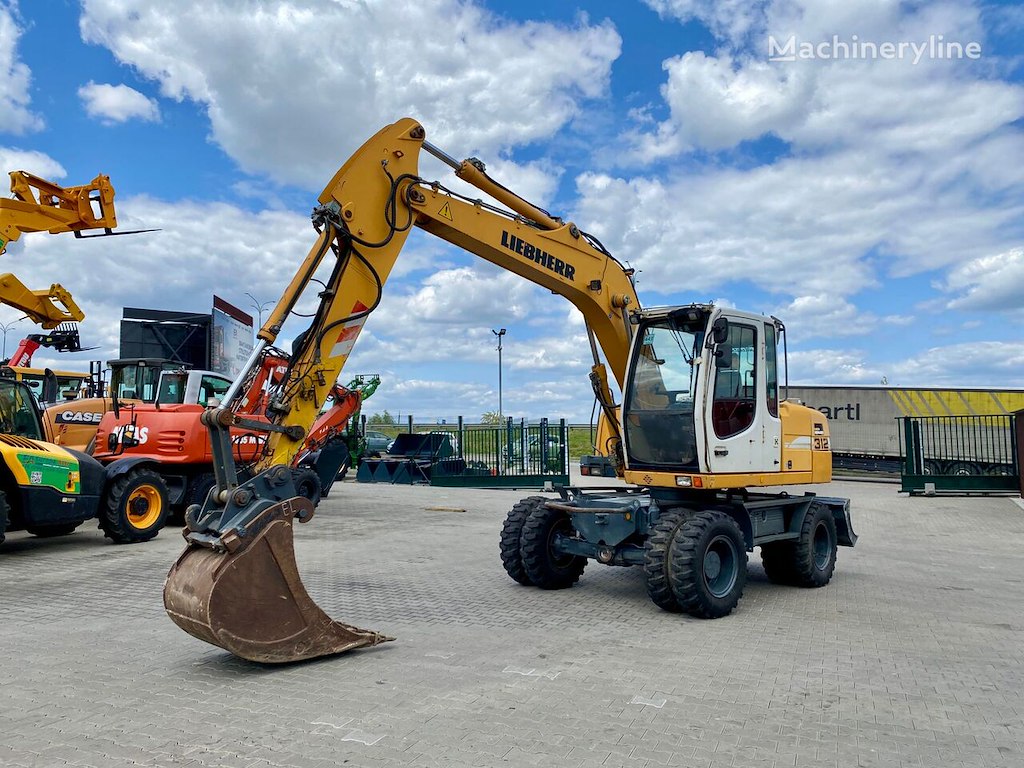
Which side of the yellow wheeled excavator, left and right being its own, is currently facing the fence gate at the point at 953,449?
back

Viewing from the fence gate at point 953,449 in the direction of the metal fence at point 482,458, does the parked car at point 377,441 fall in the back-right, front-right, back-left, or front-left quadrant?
front-right

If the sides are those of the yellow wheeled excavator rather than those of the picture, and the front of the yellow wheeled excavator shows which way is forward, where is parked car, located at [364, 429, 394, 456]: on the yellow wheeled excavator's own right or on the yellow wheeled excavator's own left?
on the yellow wheeled excavator's own right

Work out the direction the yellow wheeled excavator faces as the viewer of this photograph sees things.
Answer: facing the viewer and to the left of the viewer

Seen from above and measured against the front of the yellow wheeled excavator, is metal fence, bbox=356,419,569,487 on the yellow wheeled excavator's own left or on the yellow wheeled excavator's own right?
on the yellow wheeled excavator's own right
